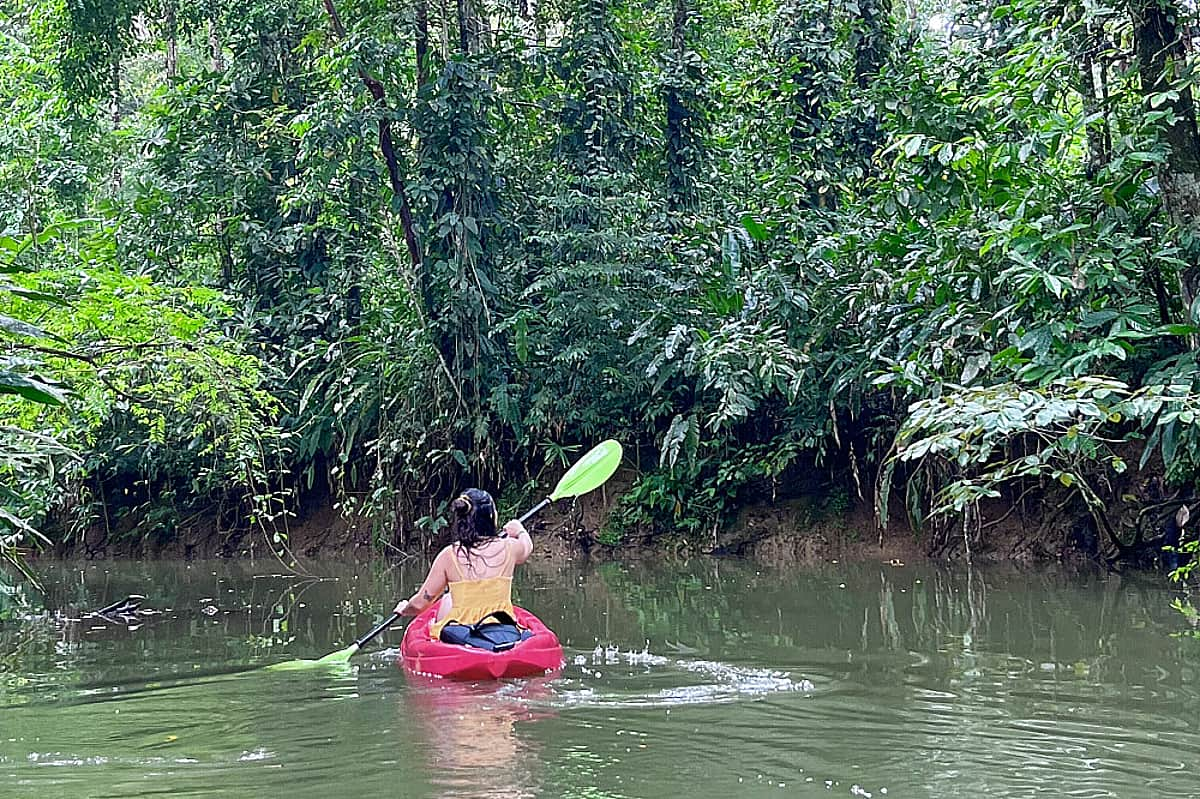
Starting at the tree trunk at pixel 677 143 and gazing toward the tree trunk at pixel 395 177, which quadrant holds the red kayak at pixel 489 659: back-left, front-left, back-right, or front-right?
front-left

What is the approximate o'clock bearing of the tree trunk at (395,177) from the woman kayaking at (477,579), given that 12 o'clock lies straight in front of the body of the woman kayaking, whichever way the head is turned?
The tree trunk is roughly at 12 o'clock from the woman kayaking.

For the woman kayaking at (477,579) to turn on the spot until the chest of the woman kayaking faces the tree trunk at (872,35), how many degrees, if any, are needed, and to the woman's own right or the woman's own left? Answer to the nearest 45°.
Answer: approximately 45° to the woman's own right

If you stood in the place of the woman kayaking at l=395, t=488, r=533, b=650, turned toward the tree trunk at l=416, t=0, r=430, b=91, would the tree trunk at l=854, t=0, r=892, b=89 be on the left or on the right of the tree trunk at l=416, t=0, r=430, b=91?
right

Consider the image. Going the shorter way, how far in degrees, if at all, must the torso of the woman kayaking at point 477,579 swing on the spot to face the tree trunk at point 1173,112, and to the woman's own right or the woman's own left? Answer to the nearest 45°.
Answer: approximately 90° to the woman's own right

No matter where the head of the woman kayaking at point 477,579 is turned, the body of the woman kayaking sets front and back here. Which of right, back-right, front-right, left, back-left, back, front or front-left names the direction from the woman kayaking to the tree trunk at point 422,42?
front

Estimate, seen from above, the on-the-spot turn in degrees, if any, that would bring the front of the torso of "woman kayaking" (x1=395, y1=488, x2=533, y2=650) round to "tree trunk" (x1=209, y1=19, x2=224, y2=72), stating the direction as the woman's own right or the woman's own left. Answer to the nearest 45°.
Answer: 0° — they already face it

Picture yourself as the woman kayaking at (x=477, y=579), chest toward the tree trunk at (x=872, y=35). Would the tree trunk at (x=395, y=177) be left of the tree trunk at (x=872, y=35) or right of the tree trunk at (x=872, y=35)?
left

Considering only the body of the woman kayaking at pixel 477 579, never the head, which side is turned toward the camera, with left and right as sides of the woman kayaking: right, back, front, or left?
back

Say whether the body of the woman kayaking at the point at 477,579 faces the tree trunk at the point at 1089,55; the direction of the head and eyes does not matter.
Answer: no

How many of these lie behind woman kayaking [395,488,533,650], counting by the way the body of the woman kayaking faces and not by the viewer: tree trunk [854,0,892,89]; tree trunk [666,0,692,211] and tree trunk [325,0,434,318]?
0

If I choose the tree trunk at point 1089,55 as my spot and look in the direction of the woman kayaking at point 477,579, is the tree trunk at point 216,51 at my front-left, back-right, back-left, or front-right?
front-right

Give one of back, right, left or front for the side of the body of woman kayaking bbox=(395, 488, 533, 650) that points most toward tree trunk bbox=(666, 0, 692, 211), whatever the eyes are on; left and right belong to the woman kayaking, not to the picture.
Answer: front
